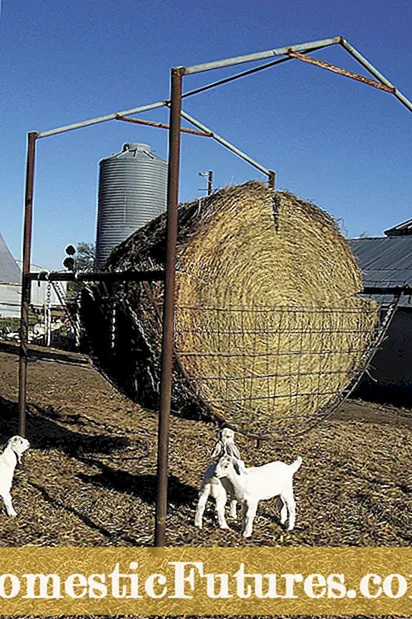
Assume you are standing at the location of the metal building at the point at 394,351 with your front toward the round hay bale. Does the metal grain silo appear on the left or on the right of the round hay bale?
right

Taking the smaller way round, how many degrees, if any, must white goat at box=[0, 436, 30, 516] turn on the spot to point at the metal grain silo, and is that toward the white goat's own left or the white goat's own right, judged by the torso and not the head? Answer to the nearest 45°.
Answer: approximately 90° to the white goat's own left

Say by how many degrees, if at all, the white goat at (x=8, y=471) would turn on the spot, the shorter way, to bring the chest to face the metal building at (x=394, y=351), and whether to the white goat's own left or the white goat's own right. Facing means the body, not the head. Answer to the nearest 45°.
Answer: approximately 45° to the white goat's own left

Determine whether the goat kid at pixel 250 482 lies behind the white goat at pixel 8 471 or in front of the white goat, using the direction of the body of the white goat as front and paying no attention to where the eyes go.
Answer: in front

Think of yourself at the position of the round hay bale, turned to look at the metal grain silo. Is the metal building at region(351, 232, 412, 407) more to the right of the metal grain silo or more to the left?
right

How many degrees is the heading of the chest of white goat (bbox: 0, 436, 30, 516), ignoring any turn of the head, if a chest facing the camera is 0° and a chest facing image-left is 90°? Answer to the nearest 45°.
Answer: approximately 270°

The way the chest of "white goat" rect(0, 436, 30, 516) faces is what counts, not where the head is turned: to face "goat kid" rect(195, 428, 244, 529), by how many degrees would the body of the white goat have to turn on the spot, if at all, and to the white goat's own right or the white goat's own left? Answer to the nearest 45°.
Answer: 0° — it already faces it
